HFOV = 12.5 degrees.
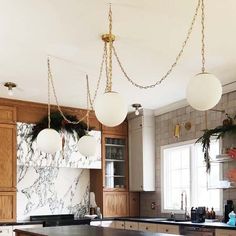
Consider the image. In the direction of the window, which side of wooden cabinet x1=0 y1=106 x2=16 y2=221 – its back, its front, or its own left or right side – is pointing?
left

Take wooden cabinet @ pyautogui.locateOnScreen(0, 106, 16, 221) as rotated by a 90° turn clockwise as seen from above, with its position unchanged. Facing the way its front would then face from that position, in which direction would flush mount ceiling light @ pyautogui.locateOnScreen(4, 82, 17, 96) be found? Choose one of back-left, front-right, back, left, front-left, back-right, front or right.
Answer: left

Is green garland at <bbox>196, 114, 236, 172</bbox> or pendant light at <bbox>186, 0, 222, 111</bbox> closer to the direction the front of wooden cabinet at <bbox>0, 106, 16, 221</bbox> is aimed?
the pendant light

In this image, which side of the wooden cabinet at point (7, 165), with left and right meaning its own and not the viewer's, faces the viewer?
front

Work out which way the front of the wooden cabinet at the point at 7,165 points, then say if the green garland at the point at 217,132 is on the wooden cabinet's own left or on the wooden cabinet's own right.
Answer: on the wooden cabinet's own left

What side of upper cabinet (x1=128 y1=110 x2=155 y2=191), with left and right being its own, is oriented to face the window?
left

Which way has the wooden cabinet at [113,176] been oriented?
toward the camera

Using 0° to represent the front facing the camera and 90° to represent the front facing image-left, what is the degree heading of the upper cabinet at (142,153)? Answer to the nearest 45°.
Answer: approximately 45°

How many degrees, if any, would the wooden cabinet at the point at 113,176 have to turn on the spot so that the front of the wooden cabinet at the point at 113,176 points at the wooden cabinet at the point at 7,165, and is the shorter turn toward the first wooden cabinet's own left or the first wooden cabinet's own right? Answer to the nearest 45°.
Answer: approximately 45° to the first wooden cabinet's own right

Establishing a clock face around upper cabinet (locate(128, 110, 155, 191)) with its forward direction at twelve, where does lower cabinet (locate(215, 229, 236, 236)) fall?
The lower cabinet is roughly at 10 o'clock from the upper cabinet.

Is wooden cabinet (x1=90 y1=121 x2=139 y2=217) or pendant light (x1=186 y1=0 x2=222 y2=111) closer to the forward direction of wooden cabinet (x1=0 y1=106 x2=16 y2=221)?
the pendant light

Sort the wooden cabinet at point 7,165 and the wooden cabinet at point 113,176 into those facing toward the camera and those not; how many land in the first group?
2
